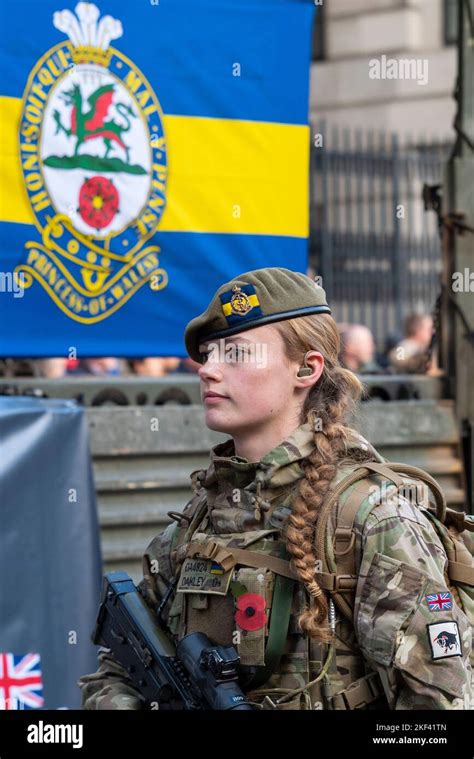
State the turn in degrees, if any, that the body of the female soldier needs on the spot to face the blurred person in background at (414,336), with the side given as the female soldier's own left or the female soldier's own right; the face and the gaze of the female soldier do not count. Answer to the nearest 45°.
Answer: approximately 135° to the female soldier's own right

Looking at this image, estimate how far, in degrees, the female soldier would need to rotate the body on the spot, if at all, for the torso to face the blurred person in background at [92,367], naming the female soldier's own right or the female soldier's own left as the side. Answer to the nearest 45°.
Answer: approximately 135° to the female soldier's own right

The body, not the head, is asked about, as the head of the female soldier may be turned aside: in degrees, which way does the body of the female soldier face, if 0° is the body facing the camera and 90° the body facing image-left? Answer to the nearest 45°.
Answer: approximately 45°

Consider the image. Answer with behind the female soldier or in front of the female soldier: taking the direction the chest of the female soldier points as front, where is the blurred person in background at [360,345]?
behind

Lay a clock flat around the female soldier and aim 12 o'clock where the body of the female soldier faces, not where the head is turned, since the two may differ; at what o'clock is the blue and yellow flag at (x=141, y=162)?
The blue and yellow flag is roughly at 4 o'clock from the female soldier.

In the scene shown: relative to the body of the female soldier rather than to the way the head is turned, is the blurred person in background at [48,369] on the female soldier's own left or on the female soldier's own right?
on the female soldier's own right

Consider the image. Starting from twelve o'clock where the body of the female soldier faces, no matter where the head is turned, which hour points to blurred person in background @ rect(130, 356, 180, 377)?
The blurred person in background is roughly at 4 o'clock from the female soldier.
